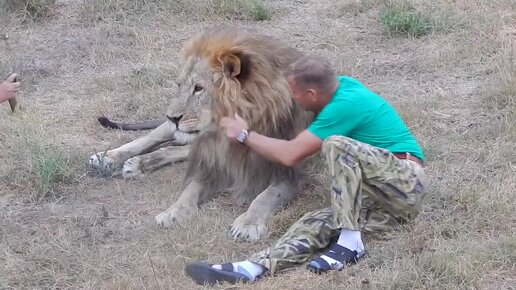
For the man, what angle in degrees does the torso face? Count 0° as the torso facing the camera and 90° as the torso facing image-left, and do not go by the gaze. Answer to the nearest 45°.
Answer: approximately 90°

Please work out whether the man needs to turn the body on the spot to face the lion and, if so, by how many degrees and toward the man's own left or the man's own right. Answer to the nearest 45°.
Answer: approximately 45° to the man's own right

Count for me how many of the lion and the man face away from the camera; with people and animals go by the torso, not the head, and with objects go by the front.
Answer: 0

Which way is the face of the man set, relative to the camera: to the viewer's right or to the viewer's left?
to the viewer's left

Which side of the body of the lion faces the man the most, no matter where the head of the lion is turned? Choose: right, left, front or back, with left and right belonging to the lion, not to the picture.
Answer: left
